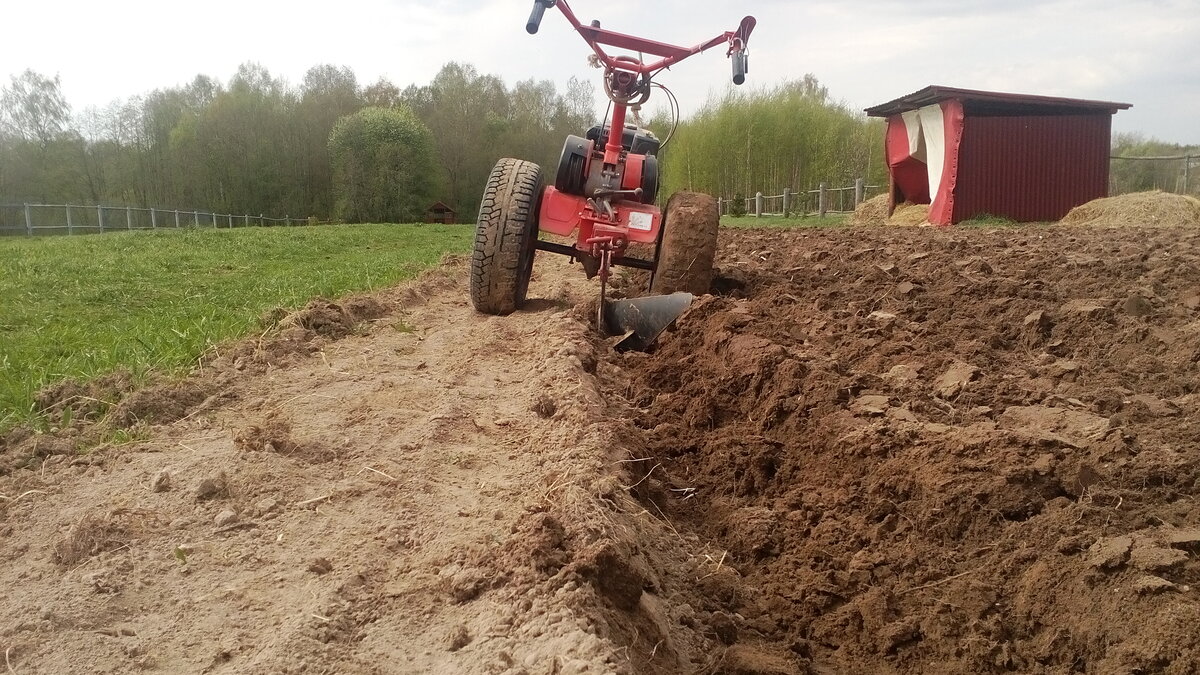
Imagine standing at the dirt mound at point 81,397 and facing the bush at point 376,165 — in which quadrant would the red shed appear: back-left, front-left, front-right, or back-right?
front-right

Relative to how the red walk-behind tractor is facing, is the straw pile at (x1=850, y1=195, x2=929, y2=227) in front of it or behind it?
in front

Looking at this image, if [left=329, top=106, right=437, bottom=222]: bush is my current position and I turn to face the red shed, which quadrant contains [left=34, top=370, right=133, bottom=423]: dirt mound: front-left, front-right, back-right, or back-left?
front-right

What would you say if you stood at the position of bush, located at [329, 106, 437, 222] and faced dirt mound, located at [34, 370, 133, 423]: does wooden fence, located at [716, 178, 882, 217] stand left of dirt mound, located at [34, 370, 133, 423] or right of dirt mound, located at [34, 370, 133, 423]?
left

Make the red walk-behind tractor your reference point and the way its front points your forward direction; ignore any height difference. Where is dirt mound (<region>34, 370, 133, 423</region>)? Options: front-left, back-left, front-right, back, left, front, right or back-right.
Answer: back-left

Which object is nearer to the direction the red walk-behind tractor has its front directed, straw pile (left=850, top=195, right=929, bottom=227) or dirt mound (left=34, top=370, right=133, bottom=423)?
the straw pile

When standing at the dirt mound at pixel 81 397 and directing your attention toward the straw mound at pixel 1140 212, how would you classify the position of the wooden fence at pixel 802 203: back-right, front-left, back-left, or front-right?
front-left

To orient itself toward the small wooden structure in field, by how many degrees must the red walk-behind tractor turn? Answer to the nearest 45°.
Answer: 0° — it already faces it

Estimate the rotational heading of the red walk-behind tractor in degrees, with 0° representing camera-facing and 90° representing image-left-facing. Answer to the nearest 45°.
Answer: approximately 180°

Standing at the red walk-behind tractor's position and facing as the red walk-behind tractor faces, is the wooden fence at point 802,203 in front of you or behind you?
in front
